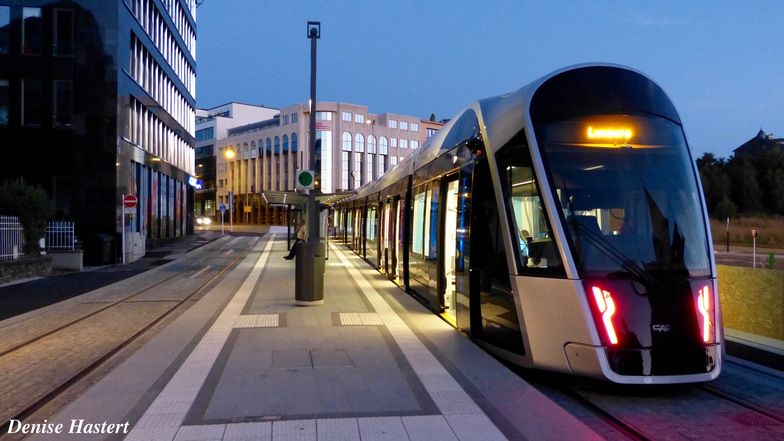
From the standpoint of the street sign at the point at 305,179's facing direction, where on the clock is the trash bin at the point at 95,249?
The trash bin is roughly at 5 o'clock from the street sign.

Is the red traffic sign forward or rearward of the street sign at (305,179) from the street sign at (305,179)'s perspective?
rearward

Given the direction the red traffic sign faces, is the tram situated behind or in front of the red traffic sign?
in front

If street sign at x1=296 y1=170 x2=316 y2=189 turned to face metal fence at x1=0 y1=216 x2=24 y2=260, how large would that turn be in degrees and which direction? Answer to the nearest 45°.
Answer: approximately 135° to its right

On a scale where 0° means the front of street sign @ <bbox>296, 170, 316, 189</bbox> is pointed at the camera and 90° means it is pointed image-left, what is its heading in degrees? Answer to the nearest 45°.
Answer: approximately 0°

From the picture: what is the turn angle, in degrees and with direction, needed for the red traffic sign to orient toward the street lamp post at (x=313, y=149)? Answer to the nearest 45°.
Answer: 0° — it already faces it

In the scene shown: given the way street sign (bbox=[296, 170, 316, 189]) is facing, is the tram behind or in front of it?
in front

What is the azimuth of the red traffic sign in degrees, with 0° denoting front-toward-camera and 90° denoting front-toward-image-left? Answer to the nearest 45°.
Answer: approximately 0°

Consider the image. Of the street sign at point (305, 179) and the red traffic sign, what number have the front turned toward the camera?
2

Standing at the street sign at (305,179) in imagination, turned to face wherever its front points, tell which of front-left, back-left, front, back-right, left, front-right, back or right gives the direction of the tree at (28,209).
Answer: back-right
